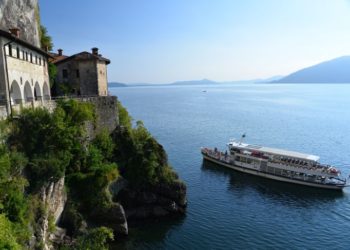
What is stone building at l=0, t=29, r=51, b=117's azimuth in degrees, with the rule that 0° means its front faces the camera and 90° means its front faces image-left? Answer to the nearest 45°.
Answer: approximately 315°

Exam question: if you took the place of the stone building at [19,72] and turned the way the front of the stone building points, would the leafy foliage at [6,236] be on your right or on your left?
on your right
